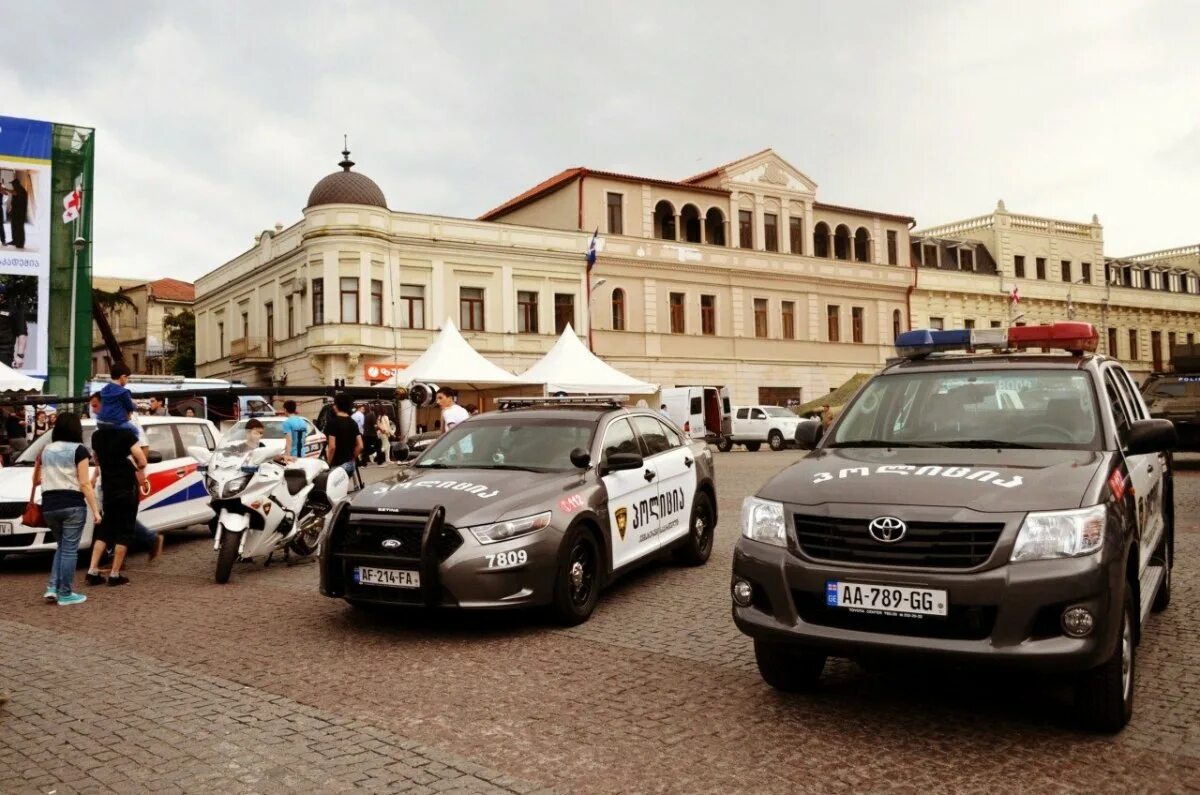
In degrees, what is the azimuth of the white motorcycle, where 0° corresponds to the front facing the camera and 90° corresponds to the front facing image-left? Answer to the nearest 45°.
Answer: approximately 45°

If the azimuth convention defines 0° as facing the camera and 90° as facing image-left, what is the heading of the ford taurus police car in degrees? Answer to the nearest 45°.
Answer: approximately 45°

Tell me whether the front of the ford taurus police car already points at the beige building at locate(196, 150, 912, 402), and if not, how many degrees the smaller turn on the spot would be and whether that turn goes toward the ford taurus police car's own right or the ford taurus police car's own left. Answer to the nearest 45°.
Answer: approximately 135° to the ford taurus police car's own right

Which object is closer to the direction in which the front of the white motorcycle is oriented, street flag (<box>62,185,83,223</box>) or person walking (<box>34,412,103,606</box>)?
the person walking

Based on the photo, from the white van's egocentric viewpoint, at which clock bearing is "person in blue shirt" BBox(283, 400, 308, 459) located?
The person in blue shirt is roughly at 8 o'clock from the white van.

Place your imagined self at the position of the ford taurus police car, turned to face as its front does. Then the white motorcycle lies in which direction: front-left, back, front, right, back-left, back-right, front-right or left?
right

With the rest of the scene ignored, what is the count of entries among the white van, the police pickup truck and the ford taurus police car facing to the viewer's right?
0

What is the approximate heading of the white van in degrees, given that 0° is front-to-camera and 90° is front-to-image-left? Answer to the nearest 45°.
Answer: approximately 135°

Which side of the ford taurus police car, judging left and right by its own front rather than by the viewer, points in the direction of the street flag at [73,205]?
right

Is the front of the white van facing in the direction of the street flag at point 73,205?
no

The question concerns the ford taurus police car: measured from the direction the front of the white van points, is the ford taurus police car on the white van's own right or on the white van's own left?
on the white van's own left

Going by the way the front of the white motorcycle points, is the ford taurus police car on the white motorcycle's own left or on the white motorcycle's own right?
on the white motorcycle's own left

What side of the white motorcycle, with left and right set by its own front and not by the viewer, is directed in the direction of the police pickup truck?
left

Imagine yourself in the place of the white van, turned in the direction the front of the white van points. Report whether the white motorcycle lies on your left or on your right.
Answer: on your left

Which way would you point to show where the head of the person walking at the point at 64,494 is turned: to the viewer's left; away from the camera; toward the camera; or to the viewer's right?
away from the camera
